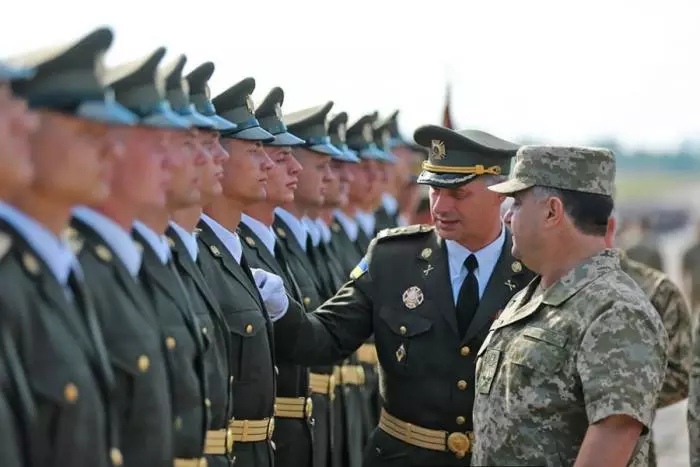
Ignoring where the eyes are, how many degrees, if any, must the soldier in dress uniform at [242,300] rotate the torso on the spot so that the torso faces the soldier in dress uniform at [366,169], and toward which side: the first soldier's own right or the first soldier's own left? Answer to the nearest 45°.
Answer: approximately 135° to the first soldier's own left

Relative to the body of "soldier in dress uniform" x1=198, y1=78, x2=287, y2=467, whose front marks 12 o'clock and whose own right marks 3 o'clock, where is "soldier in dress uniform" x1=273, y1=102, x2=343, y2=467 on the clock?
"soldier in dress uniform" x1=273, y1=102, x2=343, y2=467 is roughly at 8 o'clock from "soldier in dress uniform" x1=198, y1=78, x2=287, y2=467.

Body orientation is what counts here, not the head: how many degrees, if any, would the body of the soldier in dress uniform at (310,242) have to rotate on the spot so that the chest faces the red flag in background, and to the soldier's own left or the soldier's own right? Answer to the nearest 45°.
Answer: approximately 90° to the soldier's own left

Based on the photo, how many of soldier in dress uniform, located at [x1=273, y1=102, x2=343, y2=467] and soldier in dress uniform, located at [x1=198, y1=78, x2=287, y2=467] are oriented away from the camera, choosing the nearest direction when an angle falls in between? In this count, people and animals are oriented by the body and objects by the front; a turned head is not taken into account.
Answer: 0

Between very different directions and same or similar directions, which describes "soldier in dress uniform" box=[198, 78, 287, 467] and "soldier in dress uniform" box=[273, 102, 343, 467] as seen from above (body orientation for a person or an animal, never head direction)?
same or similar directions

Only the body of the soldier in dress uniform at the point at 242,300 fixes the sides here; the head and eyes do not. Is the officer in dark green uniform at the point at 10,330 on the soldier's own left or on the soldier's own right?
on the soldier's own right

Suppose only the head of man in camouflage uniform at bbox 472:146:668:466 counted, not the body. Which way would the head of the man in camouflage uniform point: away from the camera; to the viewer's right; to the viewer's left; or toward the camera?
to the viewer's left

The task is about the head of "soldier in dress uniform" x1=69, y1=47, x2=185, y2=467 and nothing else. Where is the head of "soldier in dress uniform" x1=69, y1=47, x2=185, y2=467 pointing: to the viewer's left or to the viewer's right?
to the viewer's right

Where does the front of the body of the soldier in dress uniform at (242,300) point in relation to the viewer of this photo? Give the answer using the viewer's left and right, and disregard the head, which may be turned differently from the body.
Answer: facing the viewer and to the right of the viewer

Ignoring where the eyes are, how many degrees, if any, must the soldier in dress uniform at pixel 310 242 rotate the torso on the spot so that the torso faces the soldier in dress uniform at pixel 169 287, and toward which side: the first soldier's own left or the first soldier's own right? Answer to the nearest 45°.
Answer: approximately 45° to the first soldier's own right

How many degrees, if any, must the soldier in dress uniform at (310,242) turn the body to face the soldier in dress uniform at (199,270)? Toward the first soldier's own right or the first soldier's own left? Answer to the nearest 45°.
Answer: approximately 45° to the first soldier's own right

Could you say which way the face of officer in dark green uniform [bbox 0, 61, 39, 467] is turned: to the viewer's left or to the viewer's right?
to the viewer's right
